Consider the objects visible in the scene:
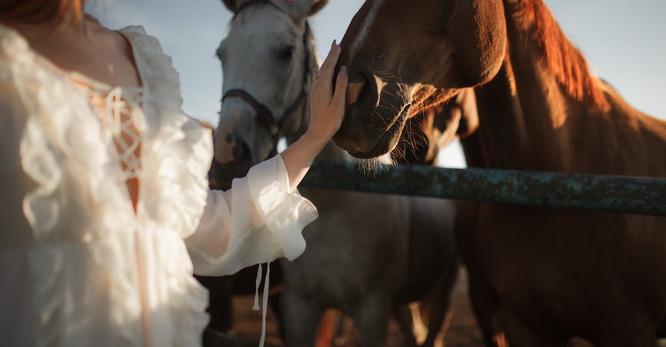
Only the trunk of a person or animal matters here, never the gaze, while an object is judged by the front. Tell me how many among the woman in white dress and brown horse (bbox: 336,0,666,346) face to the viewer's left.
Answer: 1

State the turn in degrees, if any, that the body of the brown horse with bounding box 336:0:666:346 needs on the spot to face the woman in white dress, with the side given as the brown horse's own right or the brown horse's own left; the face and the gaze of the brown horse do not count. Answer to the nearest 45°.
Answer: approximately 45° to the brown horse's own left

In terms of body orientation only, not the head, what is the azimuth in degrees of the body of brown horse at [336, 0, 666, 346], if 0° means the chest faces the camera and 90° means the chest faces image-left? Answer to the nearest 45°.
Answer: approximately 90°

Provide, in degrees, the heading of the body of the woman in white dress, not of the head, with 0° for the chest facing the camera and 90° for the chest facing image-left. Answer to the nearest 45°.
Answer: approximately 315°

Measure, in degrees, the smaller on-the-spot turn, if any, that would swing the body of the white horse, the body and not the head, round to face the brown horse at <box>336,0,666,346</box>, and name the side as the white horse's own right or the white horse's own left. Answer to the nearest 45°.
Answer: approximately 90° to the white horse's own left

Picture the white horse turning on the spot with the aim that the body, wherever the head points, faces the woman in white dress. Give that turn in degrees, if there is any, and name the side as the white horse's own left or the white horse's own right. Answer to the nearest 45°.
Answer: approximately 45° to the white horse's own left

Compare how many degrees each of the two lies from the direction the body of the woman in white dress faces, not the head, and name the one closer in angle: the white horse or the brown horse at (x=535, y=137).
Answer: the brown horse
